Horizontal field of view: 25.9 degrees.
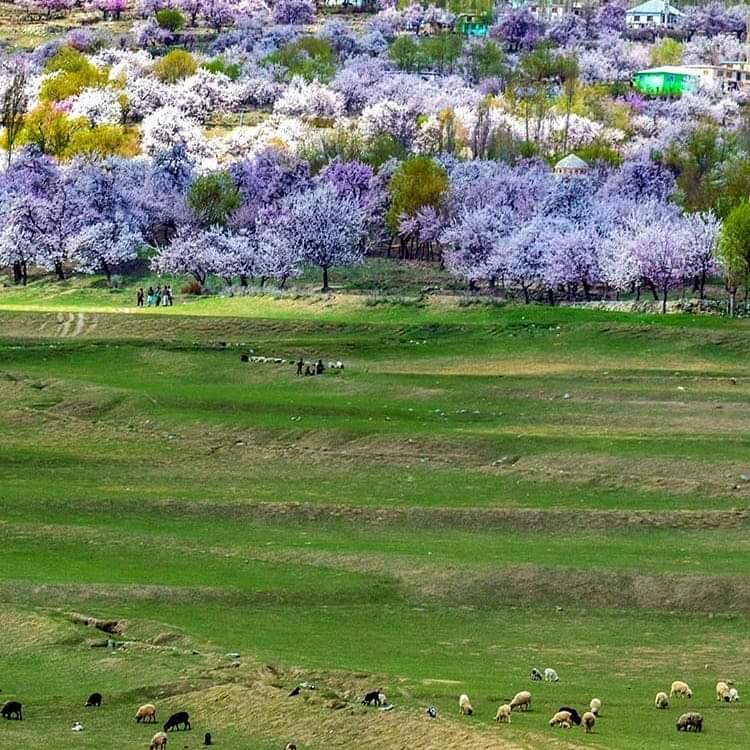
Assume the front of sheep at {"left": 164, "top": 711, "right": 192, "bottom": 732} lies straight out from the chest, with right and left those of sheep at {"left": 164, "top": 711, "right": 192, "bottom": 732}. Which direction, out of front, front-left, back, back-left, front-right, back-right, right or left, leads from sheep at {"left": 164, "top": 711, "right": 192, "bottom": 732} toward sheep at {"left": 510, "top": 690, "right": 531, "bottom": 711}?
back

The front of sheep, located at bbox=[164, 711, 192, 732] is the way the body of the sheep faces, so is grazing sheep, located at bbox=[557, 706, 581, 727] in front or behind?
behind

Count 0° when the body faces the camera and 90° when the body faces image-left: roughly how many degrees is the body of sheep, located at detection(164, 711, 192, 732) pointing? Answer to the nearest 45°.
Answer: approximately 90°

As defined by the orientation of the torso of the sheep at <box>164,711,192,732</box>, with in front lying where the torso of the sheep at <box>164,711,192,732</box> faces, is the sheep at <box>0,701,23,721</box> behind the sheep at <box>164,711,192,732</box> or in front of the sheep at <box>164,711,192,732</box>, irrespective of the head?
in front
